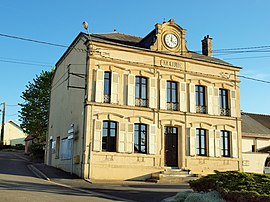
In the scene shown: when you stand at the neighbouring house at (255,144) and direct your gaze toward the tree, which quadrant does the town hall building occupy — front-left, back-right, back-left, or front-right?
front-left

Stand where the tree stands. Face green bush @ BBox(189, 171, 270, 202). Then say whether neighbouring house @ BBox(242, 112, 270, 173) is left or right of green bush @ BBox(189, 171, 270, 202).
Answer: left

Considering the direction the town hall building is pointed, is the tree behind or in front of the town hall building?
behind

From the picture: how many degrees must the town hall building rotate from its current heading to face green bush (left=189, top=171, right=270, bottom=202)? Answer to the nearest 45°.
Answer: approximately 45° to its right

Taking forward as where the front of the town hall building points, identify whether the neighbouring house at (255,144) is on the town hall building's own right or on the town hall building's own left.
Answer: on the town hall building's own left

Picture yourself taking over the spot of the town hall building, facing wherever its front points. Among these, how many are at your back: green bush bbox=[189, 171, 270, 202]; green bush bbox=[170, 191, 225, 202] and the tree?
1

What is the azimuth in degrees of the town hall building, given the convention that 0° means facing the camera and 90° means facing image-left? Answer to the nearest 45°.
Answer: approximately 315°

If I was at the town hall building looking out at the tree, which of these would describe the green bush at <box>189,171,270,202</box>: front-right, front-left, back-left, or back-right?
back-left

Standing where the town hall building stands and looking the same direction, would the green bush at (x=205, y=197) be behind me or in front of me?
in front
